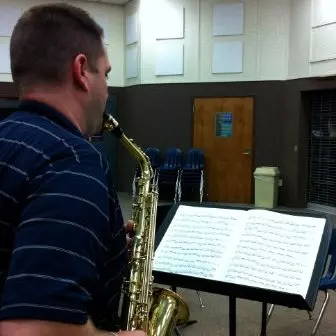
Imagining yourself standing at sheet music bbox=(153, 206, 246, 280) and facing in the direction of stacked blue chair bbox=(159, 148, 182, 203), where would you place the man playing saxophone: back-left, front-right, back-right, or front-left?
back-left

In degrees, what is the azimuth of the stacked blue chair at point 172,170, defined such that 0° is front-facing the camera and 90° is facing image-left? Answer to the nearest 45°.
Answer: approximately 45°

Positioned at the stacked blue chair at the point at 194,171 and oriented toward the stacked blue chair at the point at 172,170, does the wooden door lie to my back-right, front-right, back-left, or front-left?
back-right

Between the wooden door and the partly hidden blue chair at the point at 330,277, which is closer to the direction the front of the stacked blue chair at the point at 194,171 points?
the partly hidden blue chair

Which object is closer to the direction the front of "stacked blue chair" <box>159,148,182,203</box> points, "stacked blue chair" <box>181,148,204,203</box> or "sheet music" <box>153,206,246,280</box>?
the sheet music

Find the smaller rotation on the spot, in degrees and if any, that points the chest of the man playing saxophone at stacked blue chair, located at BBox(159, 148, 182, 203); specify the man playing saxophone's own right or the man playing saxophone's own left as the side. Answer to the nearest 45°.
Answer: approximately 45° to the man playing saxophone's own left

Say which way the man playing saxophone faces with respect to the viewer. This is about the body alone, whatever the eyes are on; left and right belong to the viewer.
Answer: facing away from the viewer and to the right of the viewer

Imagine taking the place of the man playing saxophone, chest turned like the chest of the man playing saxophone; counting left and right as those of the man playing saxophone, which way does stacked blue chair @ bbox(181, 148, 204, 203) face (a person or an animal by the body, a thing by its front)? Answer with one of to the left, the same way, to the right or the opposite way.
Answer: the opposite way

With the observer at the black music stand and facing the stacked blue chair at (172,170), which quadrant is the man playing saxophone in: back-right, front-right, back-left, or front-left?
back-left

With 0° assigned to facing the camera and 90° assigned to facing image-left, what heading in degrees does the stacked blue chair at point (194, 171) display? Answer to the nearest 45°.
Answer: approximately 45°

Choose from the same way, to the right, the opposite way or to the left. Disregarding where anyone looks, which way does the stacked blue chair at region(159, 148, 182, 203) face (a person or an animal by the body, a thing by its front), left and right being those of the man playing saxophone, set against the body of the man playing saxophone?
the opposite way

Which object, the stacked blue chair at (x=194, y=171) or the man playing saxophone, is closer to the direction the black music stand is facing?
the man playing saxophone

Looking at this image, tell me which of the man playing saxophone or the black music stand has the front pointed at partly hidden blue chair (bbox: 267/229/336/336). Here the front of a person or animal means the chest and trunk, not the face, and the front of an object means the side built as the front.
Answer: the man playing saxophone

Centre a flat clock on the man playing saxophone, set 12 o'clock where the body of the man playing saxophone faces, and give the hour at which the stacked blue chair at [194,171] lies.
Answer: The stacked blue chair is roughly at 11 o'clock from the man playing saxophone.
